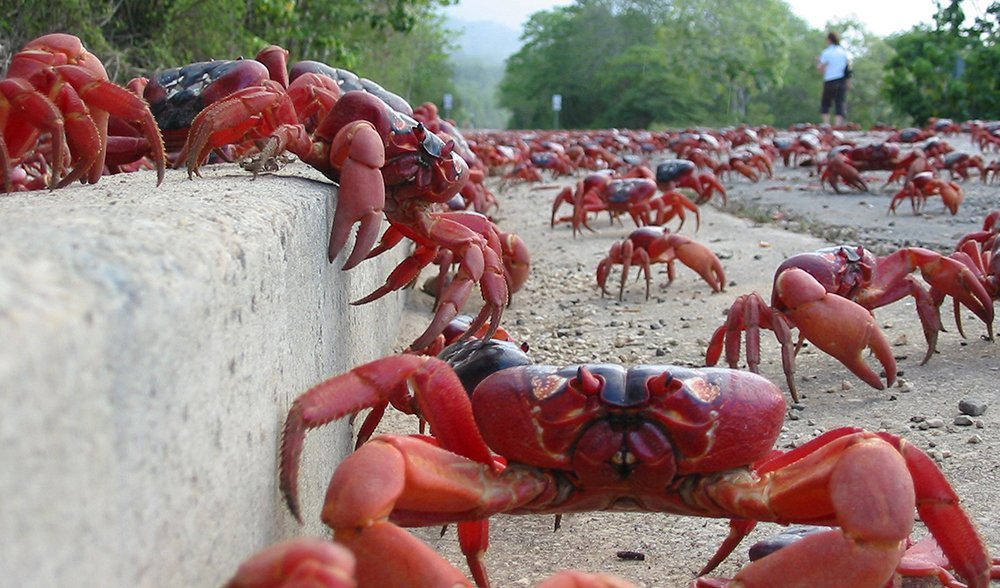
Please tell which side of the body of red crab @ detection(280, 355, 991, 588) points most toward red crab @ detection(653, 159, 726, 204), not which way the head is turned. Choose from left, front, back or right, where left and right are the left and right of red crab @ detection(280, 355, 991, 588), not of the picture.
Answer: back

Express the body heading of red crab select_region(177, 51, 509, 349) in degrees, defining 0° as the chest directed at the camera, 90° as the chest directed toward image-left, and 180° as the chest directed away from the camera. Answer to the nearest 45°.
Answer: approximately 315°

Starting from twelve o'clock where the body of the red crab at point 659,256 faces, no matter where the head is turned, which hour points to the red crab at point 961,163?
the red crab at point 961,163 is roughly at 10 o'clock from the red crab at point 659,256.

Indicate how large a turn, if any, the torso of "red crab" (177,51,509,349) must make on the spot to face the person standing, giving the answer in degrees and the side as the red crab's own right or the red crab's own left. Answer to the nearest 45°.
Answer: approximately 90° to the red crab's own left

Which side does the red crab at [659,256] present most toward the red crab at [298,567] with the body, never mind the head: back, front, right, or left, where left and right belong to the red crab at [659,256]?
right

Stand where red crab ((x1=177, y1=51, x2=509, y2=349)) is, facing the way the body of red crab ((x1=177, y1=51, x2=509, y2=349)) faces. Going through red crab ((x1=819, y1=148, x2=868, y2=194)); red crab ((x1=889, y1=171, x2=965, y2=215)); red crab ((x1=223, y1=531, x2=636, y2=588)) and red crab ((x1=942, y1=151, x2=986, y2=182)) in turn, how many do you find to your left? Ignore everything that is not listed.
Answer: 3

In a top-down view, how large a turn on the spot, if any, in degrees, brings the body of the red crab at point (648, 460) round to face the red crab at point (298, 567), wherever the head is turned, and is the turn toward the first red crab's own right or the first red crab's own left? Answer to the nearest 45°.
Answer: approximately 45° to the first red crab's own right

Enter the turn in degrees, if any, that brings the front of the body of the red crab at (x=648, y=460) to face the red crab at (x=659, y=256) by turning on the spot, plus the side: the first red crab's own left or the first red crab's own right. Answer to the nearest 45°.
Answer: approximately 180°

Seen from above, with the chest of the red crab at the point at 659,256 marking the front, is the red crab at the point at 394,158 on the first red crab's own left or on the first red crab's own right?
on the first red crab's own right

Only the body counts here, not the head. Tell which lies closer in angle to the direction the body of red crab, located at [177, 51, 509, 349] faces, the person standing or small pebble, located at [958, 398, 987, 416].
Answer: the small pebble

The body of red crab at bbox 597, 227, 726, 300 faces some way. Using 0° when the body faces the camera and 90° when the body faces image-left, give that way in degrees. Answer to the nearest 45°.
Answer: approximately 270°
